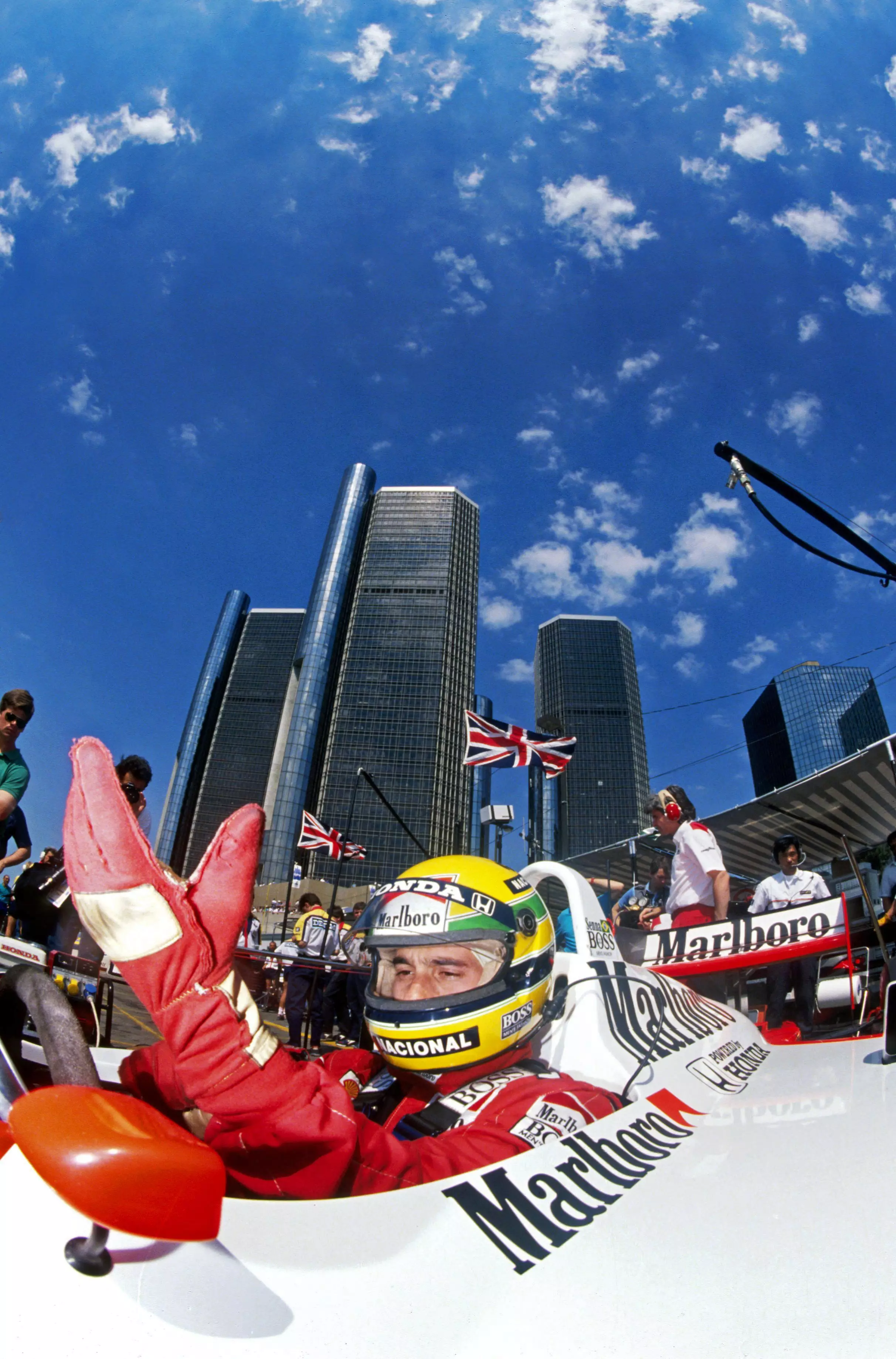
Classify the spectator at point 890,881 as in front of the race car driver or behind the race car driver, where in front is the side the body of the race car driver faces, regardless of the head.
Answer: behind

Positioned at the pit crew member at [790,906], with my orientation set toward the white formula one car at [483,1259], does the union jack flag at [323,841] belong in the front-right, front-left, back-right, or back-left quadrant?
back-right

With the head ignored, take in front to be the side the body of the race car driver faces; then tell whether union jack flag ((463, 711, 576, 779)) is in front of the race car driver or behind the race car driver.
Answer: behind

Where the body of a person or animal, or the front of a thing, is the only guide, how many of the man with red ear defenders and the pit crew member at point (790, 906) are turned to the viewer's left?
1

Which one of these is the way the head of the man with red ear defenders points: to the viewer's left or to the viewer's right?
to the viewer's left

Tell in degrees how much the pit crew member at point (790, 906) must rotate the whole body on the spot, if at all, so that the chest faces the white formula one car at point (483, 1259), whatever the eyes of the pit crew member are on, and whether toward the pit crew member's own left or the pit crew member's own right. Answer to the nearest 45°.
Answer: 0° — they already face it

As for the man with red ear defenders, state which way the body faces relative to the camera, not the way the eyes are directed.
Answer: to the viewer's left
